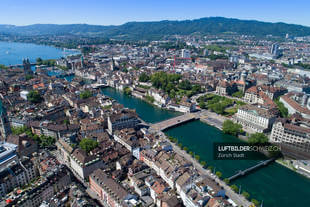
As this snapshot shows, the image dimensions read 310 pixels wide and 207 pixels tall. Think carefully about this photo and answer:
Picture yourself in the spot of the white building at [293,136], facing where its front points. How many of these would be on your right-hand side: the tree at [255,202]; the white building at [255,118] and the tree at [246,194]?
1

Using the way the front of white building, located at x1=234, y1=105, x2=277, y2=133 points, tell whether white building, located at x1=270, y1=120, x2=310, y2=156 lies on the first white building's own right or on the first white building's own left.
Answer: on the first white building's own left

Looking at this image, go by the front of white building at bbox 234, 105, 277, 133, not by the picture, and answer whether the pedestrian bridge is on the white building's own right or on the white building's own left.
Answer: on the white building's own left

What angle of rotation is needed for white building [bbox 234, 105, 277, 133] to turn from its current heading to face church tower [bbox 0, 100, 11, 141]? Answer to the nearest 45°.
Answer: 0° — it already faces it

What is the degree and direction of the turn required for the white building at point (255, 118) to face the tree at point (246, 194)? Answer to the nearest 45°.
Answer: approximately 45° to its left

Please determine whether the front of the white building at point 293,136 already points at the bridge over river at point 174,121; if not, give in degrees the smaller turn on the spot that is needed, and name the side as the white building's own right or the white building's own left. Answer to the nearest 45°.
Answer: approximately 45° to the white building's own right

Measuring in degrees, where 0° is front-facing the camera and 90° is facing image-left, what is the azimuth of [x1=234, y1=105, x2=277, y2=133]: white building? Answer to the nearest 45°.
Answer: approximately 45°

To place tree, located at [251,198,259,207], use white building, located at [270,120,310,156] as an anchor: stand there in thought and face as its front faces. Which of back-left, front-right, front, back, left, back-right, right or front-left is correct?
front-left

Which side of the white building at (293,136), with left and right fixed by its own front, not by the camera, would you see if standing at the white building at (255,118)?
right

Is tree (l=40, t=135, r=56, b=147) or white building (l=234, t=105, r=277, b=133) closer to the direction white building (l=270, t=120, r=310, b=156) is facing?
the tree

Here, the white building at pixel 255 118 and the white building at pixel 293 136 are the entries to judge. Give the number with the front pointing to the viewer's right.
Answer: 0

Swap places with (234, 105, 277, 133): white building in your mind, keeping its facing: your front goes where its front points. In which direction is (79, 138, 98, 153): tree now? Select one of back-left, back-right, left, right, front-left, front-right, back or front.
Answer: front

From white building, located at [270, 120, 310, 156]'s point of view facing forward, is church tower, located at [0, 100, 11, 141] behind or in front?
in front

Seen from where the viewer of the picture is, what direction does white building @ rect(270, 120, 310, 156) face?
facing the viewer and to the left of the viewer

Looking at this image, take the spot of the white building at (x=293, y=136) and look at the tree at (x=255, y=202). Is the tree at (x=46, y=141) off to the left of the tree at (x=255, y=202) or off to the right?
right

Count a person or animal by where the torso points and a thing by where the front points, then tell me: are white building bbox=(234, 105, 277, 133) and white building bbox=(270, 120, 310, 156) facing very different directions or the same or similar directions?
same or similar directions
